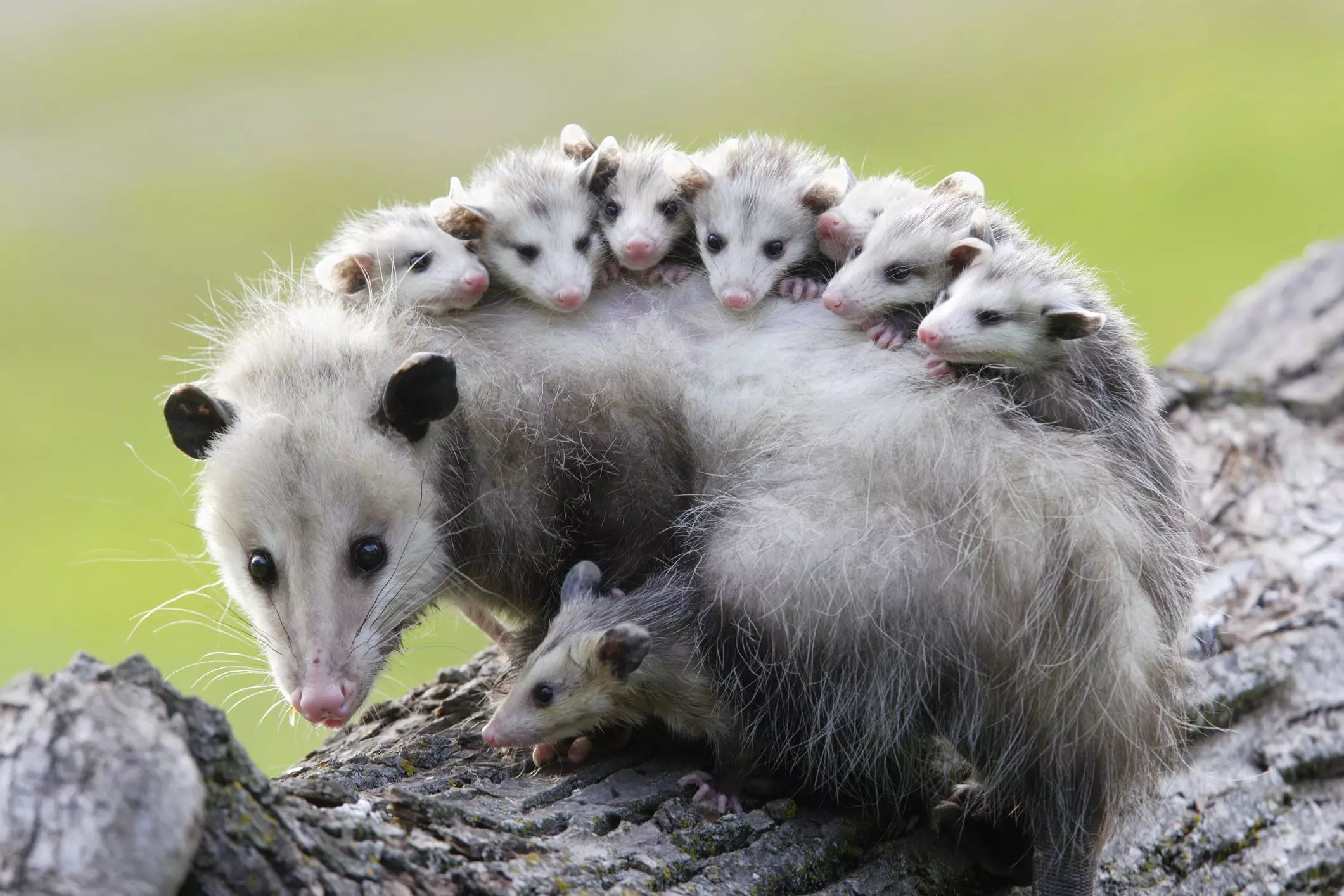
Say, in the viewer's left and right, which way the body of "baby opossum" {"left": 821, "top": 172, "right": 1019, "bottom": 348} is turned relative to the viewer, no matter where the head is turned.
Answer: facing the viewer and to the left of the viewer

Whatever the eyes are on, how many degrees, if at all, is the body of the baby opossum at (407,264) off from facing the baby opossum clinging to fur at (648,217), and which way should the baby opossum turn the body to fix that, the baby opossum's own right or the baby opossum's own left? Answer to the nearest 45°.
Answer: approximately 45° to the baby opossum's own left

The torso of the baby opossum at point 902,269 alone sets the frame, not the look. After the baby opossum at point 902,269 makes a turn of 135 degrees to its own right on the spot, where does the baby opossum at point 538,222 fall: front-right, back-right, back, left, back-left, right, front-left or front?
left

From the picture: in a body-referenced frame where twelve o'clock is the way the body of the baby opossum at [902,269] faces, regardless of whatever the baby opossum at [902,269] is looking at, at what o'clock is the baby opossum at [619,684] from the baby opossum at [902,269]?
the baby opossum at [619,684] is roughly at 1 o'clock from the baby opossum at [902,269].

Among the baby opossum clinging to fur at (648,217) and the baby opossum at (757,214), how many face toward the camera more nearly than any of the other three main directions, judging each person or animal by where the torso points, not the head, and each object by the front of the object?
2

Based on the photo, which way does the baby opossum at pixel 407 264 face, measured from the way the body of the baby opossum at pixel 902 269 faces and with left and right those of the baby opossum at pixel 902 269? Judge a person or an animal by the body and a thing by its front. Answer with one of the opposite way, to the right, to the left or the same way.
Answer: to the left

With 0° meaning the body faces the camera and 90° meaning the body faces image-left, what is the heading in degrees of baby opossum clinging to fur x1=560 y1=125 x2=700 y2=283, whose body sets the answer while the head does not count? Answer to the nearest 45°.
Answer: approximately 0°
